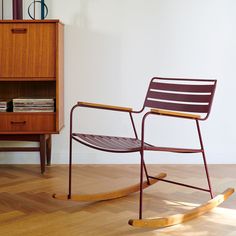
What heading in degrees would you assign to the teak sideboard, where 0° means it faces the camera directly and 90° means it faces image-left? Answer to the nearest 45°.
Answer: approximately 0°

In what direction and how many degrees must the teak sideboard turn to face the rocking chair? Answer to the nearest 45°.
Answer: approximately 45° to its left

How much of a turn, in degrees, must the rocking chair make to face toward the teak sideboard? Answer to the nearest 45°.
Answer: approximately 90° to its right

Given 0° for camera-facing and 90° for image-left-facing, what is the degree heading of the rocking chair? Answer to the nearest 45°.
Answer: approximately 45°
